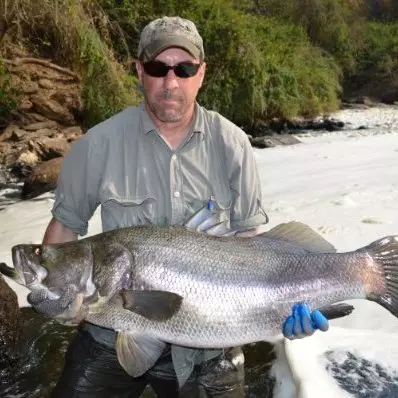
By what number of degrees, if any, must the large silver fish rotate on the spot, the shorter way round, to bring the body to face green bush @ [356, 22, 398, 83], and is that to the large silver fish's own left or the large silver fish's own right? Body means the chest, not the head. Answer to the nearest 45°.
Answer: approximately 90° to the large silver fish's own right

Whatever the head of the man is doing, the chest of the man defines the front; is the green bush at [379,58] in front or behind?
behind

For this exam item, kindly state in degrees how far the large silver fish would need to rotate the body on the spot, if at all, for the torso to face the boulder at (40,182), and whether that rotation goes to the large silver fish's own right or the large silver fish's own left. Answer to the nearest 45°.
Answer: approximately 90° to the large silver fish's own right

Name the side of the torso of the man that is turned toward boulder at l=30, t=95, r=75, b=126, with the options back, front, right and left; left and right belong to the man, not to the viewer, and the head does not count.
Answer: back

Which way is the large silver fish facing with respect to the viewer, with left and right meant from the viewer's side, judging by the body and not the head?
facing to the left of the viewer

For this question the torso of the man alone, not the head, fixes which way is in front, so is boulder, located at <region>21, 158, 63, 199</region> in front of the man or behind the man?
behind

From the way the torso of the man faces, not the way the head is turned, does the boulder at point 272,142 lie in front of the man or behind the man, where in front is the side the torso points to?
behind

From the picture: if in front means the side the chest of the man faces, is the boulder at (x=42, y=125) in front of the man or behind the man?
behind

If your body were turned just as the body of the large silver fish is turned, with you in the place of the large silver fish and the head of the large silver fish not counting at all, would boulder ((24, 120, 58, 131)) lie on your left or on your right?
on your right

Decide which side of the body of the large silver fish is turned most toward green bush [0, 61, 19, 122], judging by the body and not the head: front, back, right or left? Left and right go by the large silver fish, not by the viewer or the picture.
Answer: right
